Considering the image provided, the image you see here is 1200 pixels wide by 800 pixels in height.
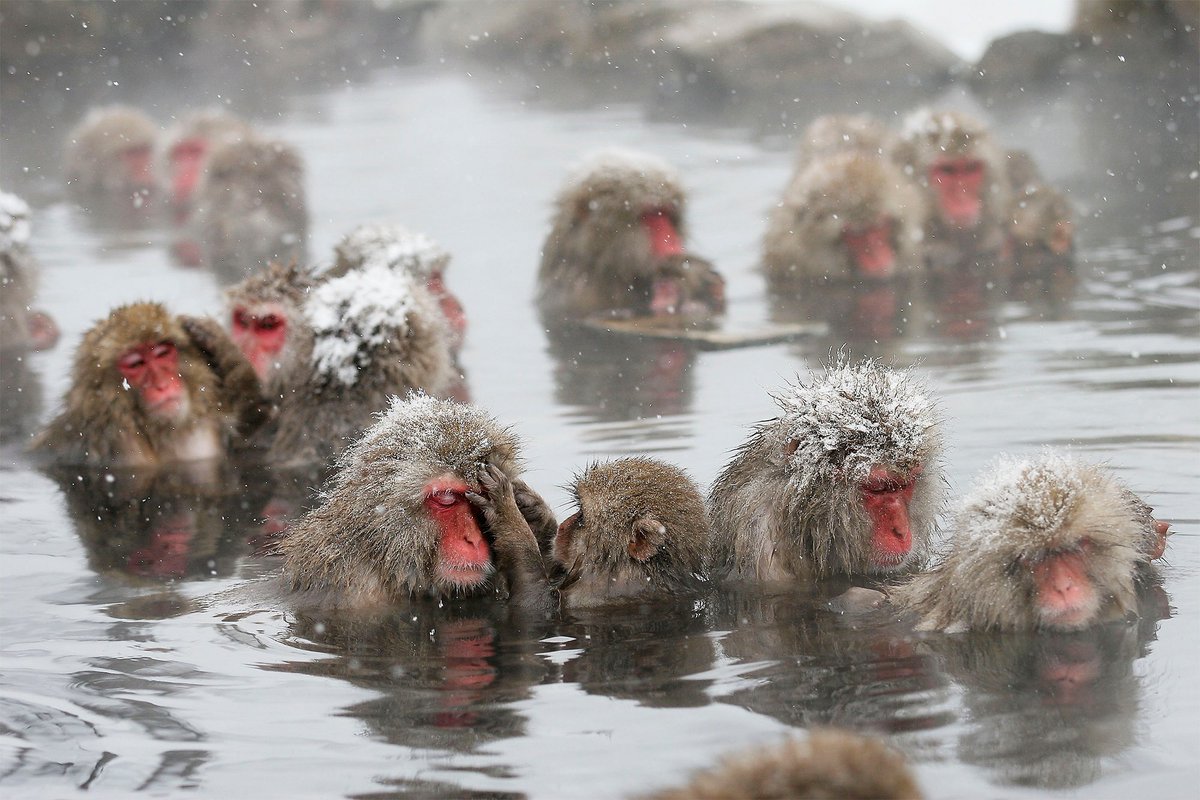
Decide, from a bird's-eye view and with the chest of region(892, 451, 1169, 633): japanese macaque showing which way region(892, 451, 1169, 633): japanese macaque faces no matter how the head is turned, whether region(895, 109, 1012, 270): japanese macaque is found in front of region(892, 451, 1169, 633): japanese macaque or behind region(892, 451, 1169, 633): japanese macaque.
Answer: behind

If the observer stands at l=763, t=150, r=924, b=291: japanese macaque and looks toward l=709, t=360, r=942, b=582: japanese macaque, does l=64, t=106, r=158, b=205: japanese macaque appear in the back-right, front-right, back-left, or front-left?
back-right

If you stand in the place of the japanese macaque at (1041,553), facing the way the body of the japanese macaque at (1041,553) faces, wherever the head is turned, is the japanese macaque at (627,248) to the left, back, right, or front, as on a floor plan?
back

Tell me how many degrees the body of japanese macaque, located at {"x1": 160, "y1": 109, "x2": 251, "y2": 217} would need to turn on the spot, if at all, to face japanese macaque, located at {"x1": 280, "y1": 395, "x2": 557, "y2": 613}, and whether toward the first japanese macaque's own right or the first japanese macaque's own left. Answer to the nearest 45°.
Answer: approximately 45° to the first japanese macaque's own left

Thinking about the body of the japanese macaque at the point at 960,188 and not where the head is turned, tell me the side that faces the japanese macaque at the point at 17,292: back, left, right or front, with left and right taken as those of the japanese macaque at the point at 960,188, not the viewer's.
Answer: right
